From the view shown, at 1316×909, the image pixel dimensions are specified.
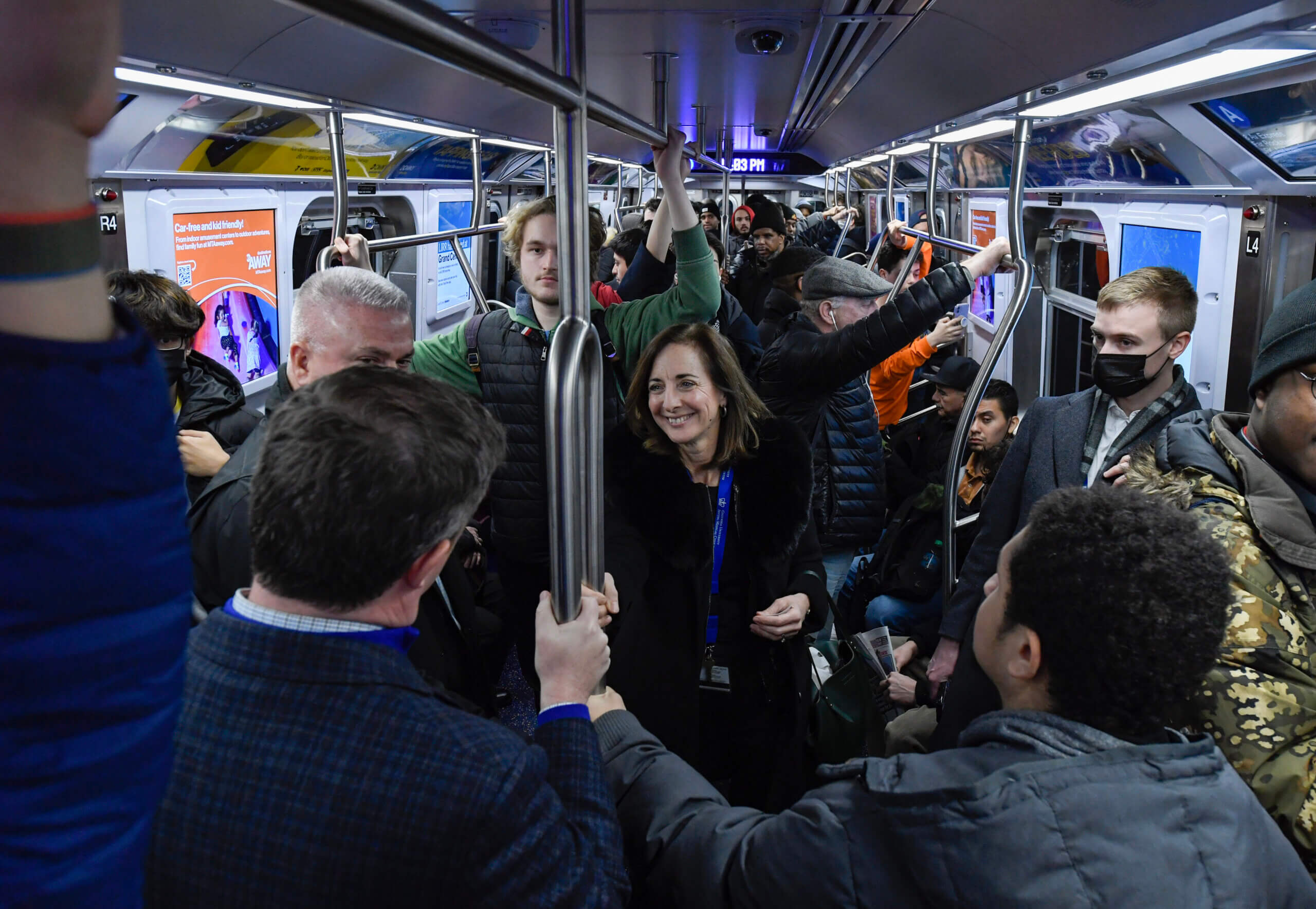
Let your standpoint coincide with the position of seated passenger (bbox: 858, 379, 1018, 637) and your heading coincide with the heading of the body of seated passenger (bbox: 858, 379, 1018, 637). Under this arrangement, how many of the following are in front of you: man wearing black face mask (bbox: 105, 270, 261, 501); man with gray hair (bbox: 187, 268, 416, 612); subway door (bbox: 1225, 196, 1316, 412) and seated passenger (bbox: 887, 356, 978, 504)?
2

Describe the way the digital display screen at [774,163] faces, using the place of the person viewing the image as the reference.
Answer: facing the viewer

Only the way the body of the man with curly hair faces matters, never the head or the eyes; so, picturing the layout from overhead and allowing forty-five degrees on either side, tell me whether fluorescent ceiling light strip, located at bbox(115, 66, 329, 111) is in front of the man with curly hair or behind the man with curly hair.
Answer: in front

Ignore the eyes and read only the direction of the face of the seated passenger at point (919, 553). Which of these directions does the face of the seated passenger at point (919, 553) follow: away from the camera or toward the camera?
toward the camera

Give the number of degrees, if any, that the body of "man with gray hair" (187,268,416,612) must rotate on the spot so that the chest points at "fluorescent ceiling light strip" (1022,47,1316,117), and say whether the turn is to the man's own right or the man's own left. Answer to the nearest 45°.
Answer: approximately 45° to the man's own left

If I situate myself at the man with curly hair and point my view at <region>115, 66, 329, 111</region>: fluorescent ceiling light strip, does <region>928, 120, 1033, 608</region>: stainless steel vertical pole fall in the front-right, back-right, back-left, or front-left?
front-right

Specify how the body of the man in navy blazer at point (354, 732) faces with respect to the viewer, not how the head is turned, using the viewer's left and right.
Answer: facing away from the viewer and to the right of the viewer

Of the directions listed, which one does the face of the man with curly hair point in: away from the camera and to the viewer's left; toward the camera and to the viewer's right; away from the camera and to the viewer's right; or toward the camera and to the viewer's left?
away from the camera and to the viewer's left

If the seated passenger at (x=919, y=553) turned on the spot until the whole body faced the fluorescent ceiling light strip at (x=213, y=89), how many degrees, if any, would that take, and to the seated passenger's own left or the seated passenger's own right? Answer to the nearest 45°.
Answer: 0° — they already face it

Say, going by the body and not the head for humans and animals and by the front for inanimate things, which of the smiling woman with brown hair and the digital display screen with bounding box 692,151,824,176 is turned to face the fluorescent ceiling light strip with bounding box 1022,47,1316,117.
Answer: the digital display screen

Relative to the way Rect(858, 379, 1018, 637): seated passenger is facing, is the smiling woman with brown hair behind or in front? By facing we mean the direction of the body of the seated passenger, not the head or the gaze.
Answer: in front

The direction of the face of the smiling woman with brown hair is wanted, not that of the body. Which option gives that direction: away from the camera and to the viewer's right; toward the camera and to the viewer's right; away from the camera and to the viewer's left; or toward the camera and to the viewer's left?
toward the camera and to the viewer's left

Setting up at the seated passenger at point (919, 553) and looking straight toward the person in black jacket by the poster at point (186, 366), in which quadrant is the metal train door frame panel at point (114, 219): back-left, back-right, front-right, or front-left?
front-right

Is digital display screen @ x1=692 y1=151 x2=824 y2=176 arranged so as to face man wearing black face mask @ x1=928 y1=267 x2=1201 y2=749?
yes
